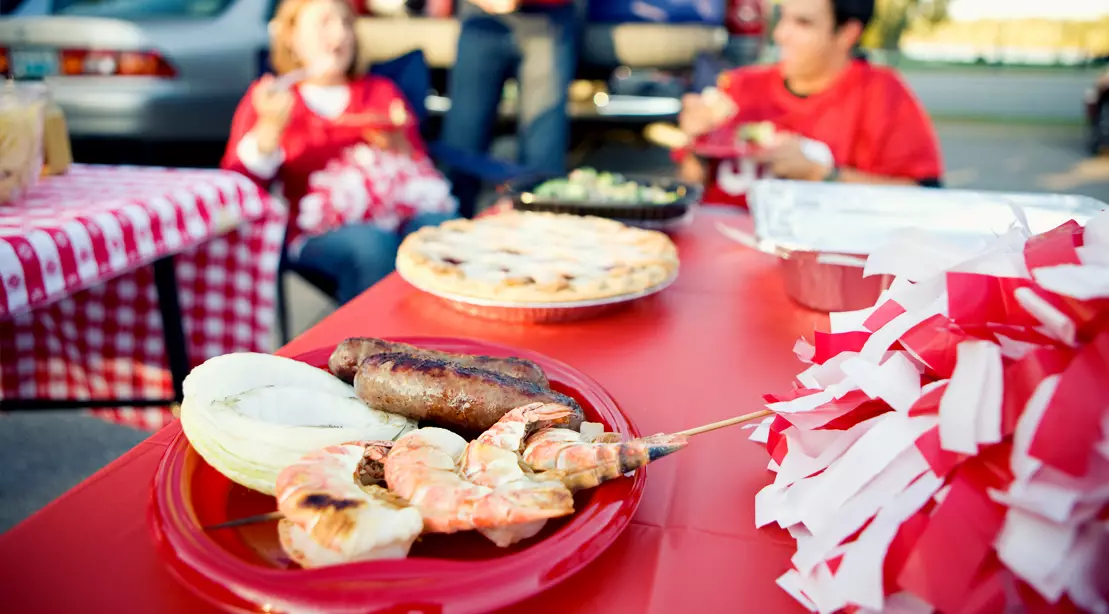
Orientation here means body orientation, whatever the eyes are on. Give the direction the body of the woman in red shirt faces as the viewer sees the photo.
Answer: toward the camera

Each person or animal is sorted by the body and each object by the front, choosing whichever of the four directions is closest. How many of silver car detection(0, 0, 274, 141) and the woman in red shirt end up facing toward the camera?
1

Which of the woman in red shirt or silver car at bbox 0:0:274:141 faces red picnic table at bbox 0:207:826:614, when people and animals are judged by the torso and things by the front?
the woman in red shirt

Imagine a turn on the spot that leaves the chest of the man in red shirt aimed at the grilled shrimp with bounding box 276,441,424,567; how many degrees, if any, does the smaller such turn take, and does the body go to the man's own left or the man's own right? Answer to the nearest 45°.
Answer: approximately 45° to the man's own left

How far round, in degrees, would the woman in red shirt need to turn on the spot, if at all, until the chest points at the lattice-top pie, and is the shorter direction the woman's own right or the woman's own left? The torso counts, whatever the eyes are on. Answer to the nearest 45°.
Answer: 0° — they already face it

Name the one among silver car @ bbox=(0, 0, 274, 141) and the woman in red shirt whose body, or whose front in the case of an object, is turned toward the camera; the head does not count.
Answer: the woman in red shirt

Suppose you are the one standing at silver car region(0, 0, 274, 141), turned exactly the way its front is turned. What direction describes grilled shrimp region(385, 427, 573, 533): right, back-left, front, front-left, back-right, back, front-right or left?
back-right

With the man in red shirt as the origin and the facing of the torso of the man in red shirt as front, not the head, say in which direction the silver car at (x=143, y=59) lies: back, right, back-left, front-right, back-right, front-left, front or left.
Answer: front-right

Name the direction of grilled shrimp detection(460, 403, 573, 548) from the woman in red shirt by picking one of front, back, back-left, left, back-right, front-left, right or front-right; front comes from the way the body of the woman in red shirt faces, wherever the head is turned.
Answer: front

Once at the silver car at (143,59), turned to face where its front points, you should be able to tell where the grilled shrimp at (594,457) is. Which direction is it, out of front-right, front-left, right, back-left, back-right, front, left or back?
back-right

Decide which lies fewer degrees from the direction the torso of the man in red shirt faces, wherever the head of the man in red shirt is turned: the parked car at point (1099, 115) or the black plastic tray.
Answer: the black plastic tray

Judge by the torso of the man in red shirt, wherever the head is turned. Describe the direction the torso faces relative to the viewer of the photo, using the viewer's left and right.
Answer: facing the viewer and to the left of the viewer

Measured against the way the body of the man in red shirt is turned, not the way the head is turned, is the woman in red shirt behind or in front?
in front

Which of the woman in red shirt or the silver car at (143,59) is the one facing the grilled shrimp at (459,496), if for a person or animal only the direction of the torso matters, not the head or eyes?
the woman in red shirt

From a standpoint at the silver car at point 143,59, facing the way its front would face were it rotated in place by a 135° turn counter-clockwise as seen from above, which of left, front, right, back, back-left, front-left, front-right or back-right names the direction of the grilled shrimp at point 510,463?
left

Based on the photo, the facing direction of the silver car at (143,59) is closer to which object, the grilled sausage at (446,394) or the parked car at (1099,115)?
the parked car
